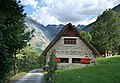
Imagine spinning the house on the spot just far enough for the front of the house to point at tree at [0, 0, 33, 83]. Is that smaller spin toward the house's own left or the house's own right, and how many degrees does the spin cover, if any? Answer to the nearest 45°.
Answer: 0° — it already faces it

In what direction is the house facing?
toward the camera
